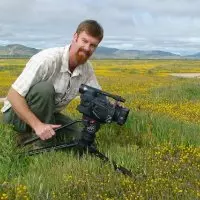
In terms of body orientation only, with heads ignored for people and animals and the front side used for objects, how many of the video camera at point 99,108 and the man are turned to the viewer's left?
0

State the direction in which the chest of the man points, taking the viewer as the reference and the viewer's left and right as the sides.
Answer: facing the viewer and to the right of the viewer

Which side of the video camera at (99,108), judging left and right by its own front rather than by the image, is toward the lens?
right

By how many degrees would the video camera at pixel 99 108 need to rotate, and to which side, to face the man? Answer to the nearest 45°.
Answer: approximately 135° to its left
